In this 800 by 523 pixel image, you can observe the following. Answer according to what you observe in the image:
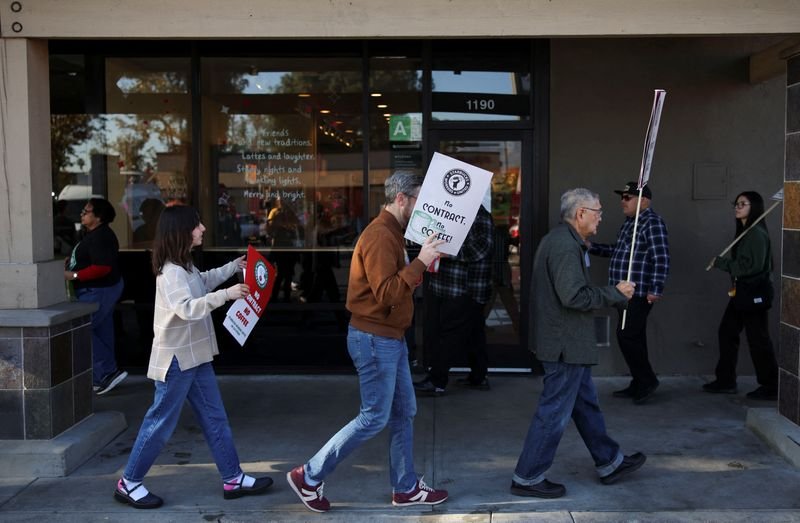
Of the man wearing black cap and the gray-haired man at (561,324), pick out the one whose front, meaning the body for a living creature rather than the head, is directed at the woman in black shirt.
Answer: the man wearing black cap

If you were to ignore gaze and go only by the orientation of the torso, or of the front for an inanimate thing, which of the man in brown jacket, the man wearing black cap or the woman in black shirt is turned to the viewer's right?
the man in brown jacket

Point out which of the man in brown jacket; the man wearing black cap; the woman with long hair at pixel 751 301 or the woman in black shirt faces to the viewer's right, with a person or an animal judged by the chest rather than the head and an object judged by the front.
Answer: the man in brown jacket

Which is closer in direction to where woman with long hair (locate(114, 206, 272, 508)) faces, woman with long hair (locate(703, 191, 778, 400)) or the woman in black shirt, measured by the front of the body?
the woman with long hair

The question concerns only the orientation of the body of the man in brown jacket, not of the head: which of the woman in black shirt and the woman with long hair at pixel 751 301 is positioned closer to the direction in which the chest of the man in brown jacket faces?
the woman with long hair

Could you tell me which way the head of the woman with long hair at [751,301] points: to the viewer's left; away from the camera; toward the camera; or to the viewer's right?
to the viewer's left

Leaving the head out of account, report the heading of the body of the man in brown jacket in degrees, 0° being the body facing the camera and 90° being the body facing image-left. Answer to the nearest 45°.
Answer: approximately 270°

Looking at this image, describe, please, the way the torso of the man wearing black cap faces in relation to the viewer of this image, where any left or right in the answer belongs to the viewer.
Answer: facing to the left of the viewer

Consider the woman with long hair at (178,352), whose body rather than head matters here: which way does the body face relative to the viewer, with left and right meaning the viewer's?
facing to the right of the viewer

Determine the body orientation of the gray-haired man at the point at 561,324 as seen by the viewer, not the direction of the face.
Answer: to the viewer's right

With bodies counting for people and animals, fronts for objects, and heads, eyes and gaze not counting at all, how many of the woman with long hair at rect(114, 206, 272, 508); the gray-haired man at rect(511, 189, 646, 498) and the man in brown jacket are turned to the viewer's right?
3

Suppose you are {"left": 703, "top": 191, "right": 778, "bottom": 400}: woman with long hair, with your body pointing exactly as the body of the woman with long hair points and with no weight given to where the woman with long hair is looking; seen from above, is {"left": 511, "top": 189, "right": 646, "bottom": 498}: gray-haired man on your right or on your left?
on your left

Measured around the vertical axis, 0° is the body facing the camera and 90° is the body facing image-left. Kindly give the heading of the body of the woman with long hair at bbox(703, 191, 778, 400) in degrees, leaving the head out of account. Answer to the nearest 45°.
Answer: approximately 90°

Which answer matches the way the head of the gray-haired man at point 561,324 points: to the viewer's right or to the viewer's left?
to the viewer's right
